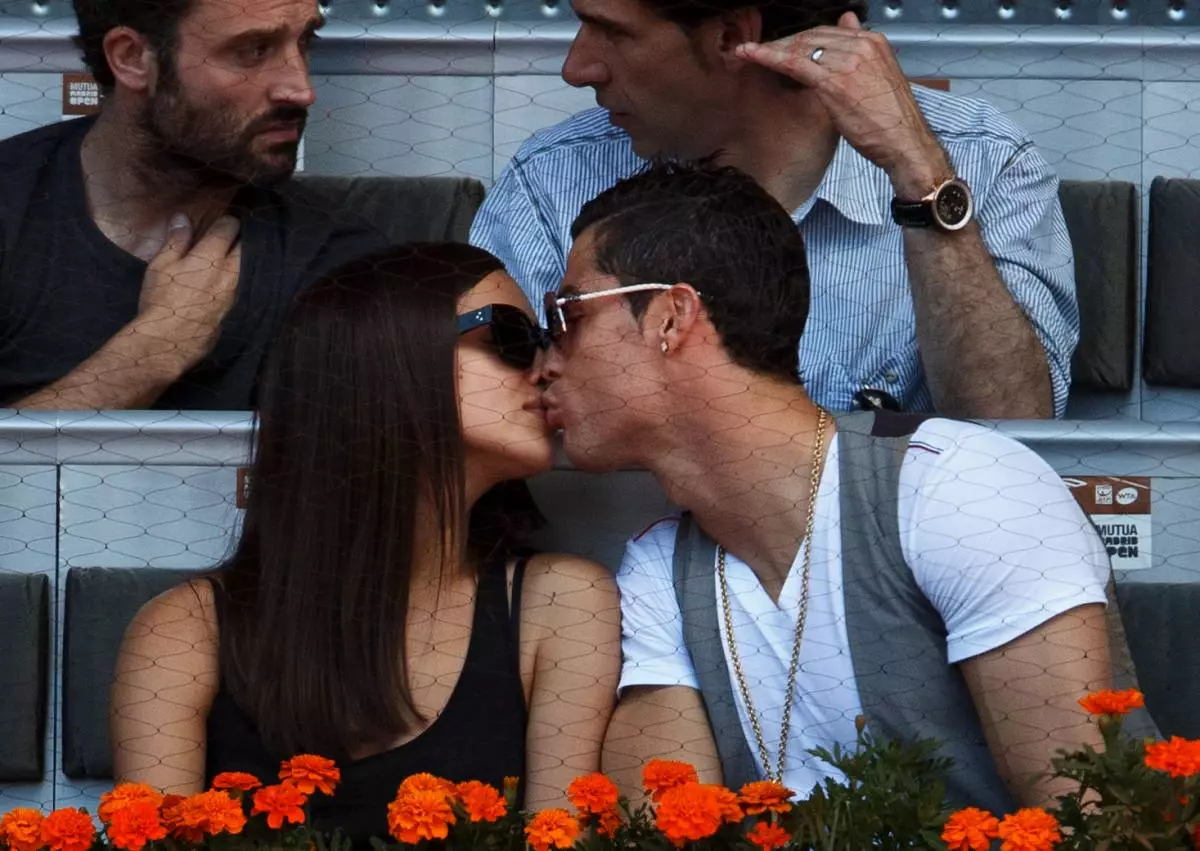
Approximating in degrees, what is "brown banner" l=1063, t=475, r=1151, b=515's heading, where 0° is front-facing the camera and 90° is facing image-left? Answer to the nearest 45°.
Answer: approximately 0°

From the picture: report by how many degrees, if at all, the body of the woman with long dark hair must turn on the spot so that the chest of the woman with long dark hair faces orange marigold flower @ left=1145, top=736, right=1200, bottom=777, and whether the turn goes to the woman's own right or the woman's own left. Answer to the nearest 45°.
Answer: approximately 45° to the woman's own left

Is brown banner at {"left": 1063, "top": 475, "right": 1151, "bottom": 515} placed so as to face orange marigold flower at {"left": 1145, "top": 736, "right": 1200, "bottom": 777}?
yes

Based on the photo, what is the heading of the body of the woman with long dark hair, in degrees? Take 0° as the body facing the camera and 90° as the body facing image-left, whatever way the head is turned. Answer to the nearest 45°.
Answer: approximately 0°

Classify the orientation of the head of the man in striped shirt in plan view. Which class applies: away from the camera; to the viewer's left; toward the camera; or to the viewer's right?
to the viewer's left

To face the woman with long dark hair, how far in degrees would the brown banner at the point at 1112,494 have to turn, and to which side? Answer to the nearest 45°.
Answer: approximately 90° to its right

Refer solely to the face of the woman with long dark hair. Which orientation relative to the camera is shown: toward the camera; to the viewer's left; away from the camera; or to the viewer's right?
to the viewer's right

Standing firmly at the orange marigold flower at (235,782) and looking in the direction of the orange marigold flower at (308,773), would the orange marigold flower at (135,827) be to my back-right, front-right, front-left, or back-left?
back-right

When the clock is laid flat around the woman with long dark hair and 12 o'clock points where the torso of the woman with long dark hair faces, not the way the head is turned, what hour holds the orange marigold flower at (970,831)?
The orange marigold flower is roughly at 11 o'clock from the woman with long dark hair.

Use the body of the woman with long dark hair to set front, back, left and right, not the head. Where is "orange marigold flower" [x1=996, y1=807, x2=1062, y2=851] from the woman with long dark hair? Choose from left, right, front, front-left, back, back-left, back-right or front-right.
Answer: front-left

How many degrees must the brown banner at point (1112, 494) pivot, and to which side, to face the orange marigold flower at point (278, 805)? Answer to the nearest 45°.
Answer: approximately 45° to its right
